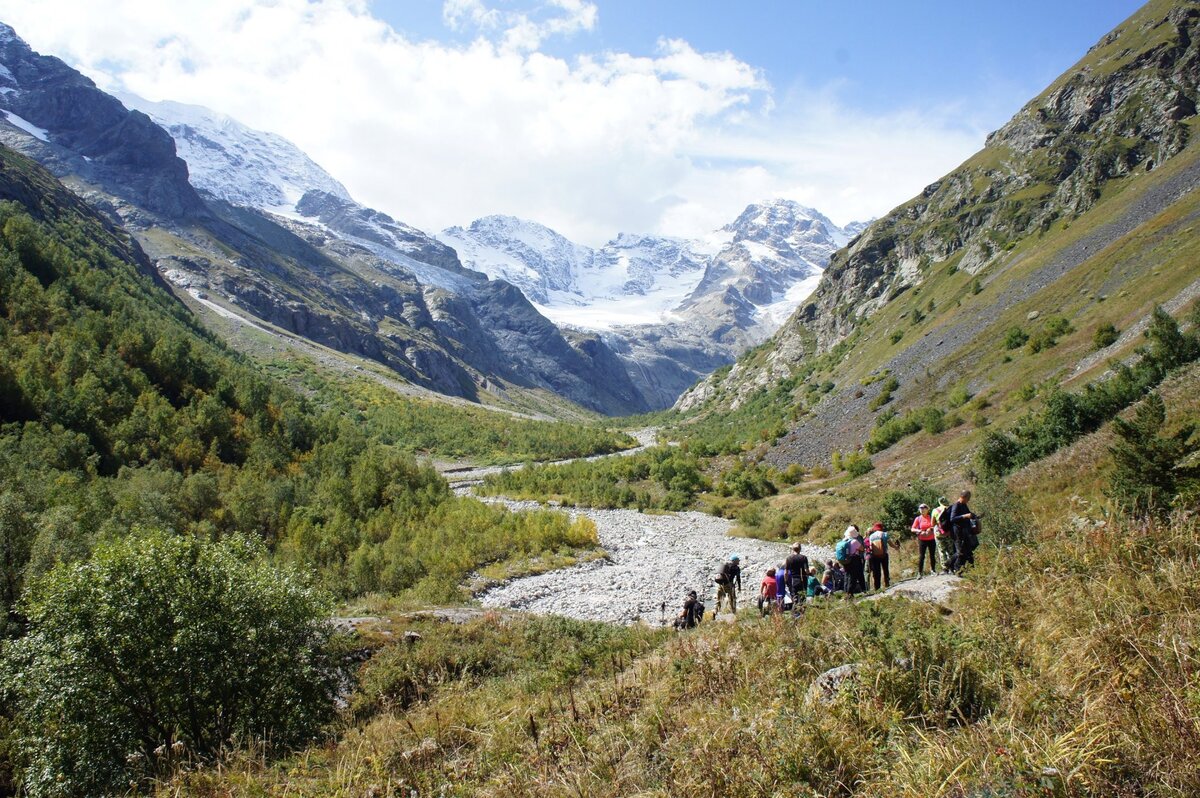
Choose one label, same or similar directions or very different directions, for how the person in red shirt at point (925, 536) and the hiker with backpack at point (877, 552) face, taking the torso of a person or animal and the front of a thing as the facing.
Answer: very different directions

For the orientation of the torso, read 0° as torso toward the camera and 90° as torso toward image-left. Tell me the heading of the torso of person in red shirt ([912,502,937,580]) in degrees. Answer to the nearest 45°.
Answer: approximately 0°

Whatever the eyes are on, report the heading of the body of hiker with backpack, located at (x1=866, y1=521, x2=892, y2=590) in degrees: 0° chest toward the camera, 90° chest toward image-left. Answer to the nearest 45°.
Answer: approximately 180°

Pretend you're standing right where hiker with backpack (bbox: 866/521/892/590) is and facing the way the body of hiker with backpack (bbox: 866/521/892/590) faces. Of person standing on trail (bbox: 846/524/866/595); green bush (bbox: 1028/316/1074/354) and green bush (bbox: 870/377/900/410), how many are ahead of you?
2

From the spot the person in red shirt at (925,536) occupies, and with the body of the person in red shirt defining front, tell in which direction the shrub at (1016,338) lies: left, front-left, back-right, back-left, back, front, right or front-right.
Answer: back

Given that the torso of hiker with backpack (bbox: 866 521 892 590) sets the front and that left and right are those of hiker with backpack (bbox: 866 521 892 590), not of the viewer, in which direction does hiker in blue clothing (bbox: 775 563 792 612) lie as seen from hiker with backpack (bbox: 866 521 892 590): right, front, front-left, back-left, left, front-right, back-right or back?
back-left

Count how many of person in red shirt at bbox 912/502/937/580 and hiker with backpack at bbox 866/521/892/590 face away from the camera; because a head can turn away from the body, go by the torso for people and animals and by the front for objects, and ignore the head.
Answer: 1

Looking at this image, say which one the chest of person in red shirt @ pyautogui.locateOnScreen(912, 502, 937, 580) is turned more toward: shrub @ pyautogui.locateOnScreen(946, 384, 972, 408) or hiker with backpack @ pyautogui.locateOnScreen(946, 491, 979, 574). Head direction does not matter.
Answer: the hiker with backpack

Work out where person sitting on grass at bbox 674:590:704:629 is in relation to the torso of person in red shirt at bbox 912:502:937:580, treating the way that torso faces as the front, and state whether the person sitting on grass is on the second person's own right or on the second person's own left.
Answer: on the second person's own right

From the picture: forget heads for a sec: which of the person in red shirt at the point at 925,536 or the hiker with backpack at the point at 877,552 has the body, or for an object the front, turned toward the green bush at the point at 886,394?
the hiker with backpack
